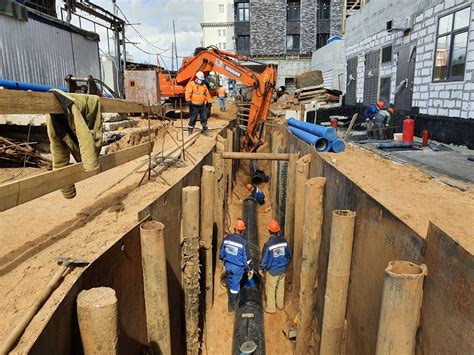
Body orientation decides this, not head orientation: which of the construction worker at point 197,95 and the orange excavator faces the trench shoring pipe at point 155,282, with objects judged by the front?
the construction worker

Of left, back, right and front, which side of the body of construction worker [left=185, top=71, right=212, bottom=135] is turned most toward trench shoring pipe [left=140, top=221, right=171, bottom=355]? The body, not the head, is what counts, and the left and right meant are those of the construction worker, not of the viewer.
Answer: front

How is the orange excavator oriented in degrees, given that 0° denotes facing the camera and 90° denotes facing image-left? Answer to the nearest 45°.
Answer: approximately 270°

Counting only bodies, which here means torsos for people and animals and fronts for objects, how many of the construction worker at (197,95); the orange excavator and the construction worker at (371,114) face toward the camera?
1

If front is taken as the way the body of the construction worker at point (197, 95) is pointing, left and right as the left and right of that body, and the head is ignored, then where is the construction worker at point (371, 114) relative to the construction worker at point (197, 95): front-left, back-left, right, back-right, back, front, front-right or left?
left

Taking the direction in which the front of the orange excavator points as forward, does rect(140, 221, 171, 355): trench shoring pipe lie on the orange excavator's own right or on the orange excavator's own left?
on the orange excavator's own right

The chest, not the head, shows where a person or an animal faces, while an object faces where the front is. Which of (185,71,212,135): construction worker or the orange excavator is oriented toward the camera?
the construction worker
